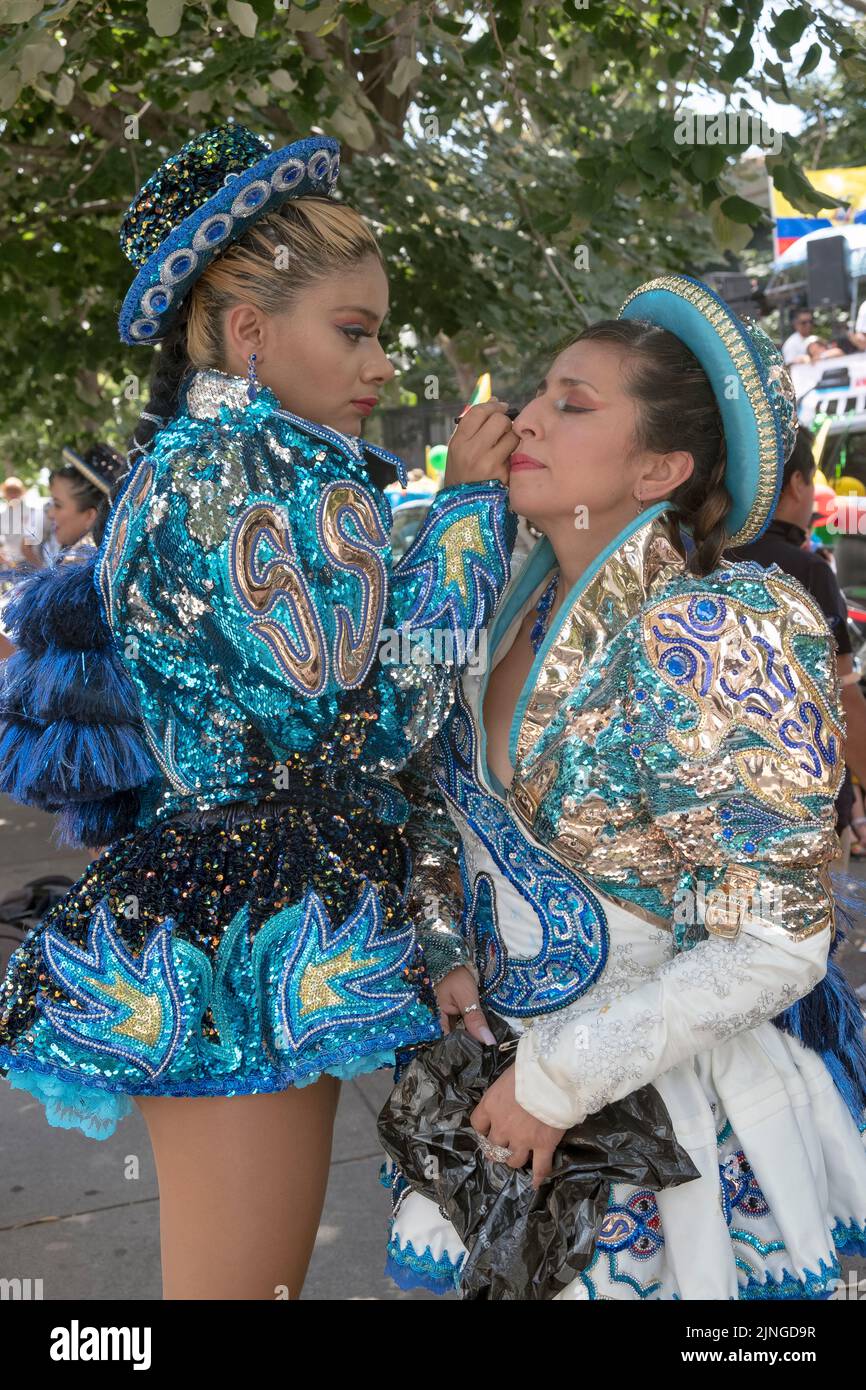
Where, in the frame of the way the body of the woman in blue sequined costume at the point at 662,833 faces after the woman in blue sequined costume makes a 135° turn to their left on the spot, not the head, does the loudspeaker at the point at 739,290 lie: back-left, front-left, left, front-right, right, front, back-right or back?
left

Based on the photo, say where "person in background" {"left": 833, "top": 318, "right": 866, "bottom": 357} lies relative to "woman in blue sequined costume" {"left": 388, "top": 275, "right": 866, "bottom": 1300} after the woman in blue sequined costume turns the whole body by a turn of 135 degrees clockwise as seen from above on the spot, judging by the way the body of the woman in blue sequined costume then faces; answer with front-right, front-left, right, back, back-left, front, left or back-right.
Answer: front

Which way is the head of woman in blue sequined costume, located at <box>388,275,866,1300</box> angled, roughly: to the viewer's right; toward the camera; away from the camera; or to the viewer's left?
to the viewer's left

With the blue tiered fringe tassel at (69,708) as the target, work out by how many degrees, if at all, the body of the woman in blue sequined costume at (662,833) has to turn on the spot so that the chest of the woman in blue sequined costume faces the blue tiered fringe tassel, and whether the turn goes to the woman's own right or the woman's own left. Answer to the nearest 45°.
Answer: approximately 45° to the woman's own right

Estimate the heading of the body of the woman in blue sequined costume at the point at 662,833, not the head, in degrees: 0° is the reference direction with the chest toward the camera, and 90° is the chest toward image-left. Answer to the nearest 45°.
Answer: approximately 45°

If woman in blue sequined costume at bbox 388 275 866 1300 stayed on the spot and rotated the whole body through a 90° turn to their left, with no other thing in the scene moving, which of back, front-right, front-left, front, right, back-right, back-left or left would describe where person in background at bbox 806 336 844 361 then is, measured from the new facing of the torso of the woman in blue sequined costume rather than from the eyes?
back-left

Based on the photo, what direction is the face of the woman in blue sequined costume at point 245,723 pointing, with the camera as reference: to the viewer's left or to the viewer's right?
to the viewer's right
